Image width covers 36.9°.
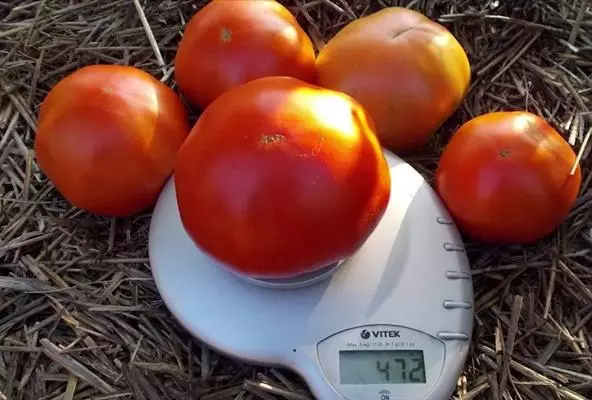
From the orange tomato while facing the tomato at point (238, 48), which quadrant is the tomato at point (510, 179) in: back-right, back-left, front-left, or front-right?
back-left

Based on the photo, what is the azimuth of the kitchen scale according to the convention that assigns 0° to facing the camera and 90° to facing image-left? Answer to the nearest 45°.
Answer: approximately 0°
